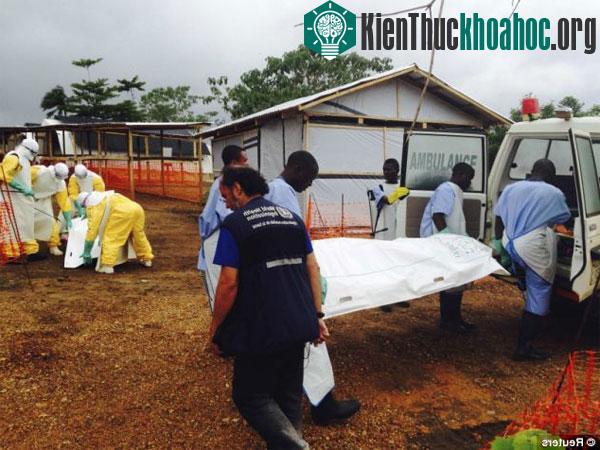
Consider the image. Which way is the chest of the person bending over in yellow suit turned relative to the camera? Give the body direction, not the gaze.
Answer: to the viewer's left

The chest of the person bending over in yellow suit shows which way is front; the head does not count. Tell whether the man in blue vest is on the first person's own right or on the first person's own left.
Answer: on the first person's own left

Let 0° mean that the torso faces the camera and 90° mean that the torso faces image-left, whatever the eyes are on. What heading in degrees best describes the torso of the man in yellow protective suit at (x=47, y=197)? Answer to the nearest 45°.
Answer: approximately 315°

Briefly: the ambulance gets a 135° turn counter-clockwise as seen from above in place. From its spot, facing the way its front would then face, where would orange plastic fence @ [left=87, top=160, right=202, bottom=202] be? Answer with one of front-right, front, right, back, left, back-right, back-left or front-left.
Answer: front-right

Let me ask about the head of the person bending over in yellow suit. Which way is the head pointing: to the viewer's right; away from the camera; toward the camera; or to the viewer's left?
to the viewer's left

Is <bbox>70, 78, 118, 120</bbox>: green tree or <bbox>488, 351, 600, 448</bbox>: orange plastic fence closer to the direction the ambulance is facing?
the green tree

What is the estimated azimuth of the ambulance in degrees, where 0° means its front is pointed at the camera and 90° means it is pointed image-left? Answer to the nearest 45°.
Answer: approximately 225°

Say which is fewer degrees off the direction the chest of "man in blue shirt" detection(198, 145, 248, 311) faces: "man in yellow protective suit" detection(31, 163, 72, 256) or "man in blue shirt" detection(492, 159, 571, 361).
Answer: the man in blue shirt
